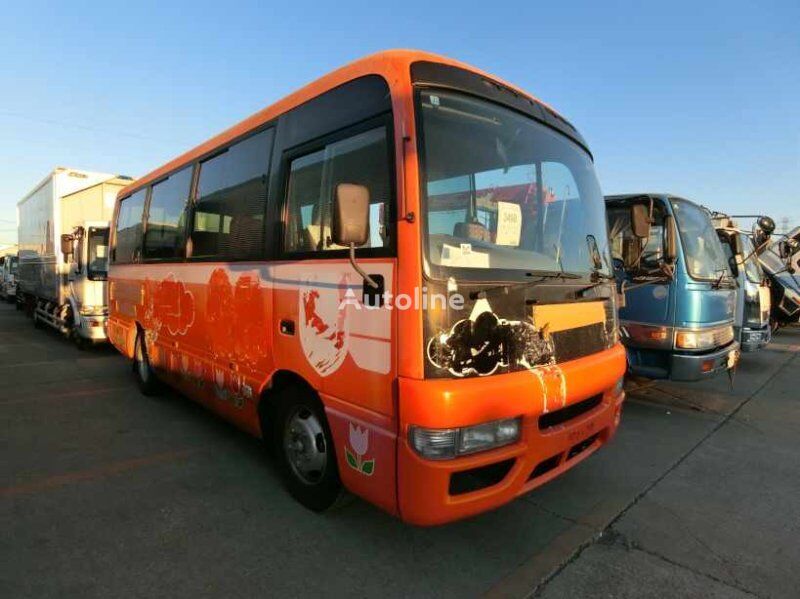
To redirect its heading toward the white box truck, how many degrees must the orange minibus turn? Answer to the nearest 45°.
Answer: approximately 180°

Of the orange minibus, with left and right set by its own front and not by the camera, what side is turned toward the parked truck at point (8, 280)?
back

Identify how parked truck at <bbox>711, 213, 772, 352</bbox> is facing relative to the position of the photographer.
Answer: facing the viewer and to the right of the viewer

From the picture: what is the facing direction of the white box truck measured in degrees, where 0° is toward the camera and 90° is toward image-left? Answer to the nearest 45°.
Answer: approximately 315°

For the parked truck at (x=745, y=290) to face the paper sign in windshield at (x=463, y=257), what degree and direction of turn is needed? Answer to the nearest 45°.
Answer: approximately 45° to its right

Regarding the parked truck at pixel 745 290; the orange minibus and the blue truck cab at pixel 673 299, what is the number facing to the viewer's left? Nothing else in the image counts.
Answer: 0

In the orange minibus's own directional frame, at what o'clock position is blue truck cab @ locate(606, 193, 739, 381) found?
The blue truck cab is roughly at 9 o'clock from the orange minibus.

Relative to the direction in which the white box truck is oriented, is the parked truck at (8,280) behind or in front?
behind

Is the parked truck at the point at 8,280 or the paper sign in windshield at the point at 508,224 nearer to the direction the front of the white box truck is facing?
the paper sign in windshield

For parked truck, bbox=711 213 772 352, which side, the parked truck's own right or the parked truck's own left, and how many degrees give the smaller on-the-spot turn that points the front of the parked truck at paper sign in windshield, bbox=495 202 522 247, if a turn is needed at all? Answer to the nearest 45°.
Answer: approximately 45° to the parked truck's own right

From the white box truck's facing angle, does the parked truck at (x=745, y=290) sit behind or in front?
in front
